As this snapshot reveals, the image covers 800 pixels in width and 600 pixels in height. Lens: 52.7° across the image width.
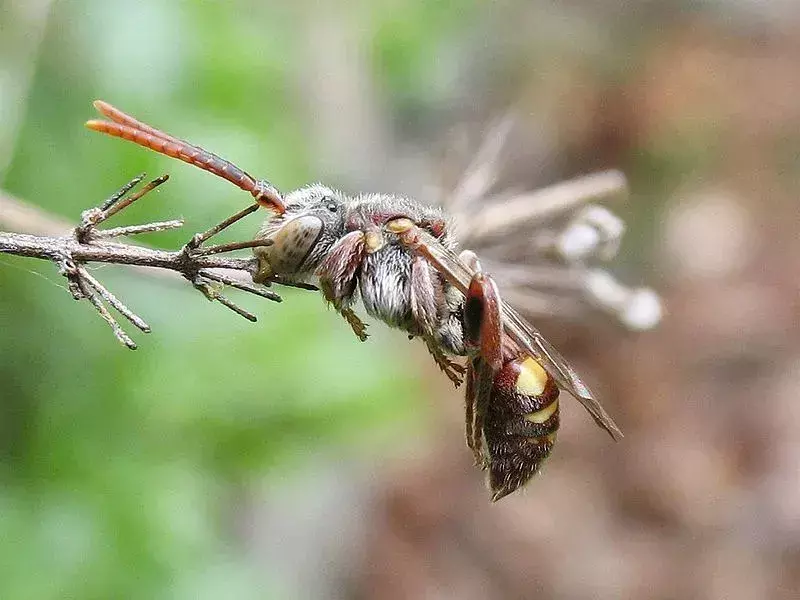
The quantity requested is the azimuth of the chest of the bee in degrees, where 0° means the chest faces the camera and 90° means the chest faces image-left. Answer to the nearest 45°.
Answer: approximately 90°

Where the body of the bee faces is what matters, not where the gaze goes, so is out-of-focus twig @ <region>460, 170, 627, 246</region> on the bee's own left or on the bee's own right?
on the bee's own right
